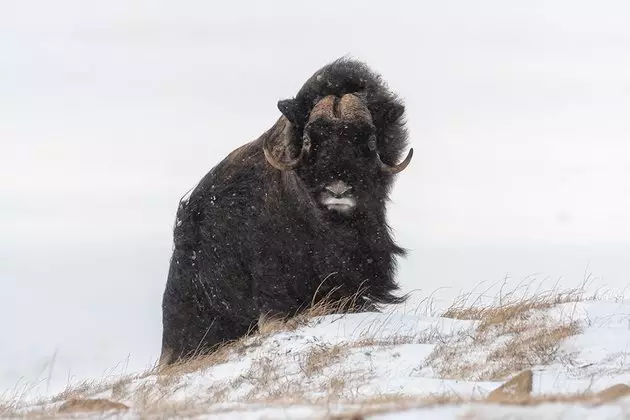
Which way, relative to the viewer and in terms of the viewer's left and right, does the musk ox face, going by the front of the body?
facing the viewer and to the right of the viewer
